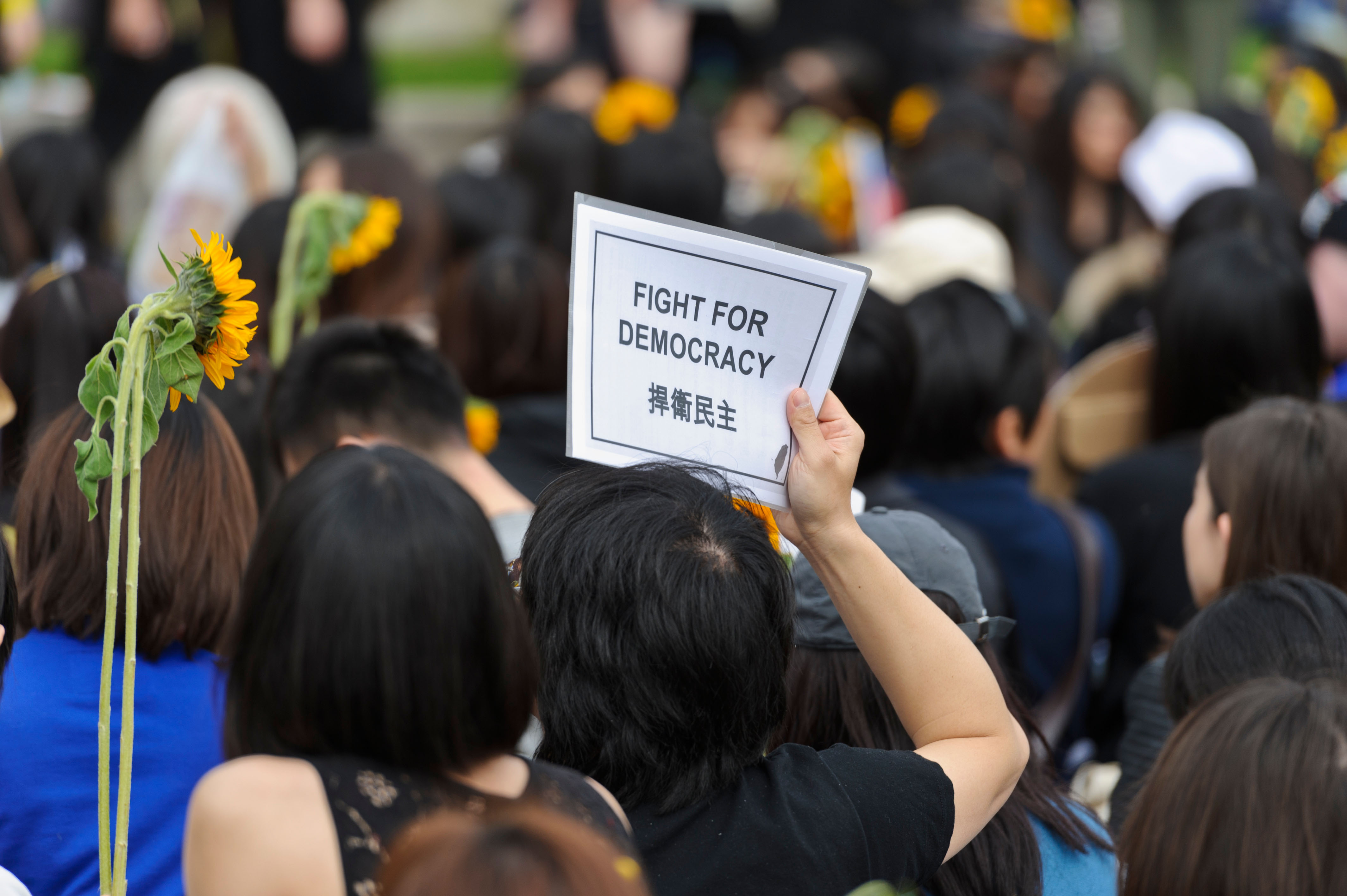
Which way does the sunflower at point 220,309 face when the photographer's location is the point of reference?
facing to the right of the viewer

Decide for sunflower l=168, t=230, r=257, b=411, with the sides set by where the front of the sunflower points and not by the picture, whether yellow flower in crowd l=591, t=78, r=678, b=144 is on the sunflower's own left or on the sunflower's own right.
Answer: on the sunflower's own left

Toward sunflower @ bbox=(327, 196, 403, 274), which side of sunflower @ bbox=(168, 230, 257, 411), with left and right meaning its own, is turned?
left
